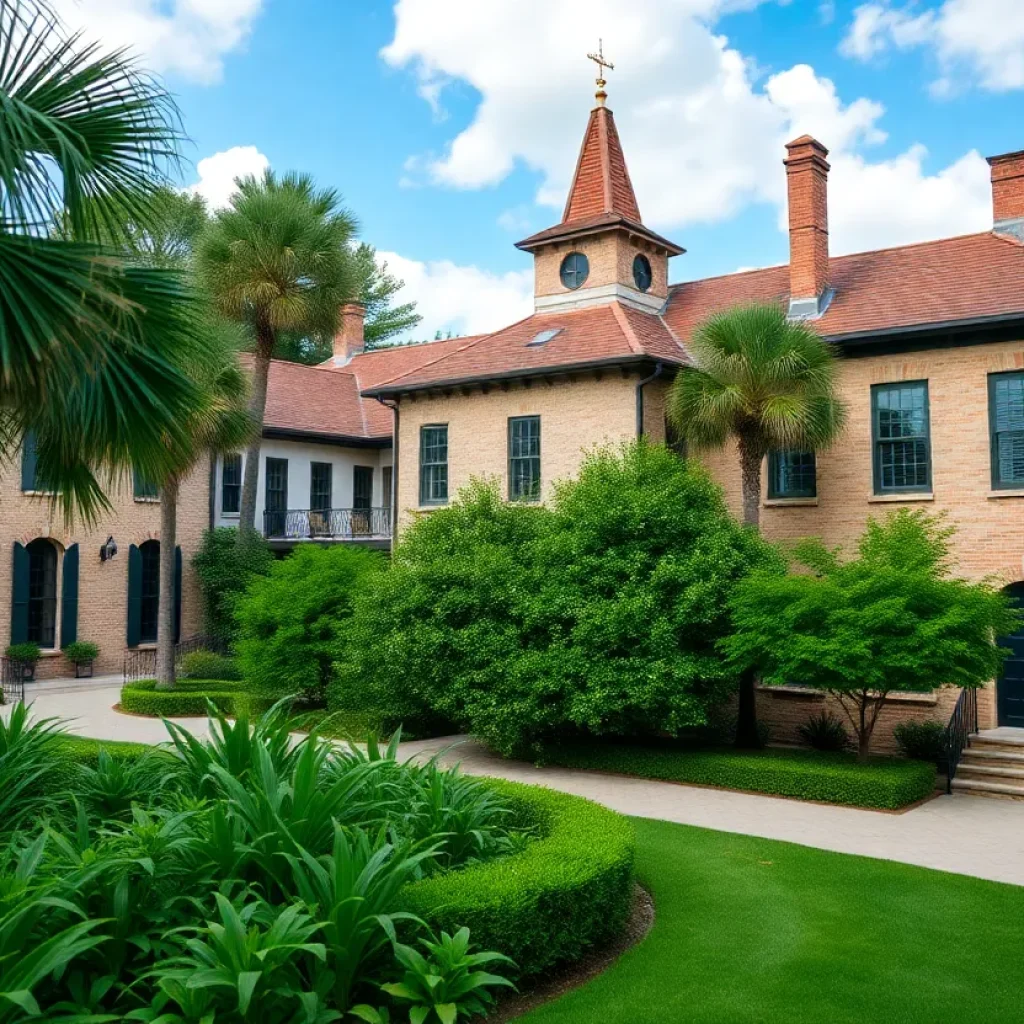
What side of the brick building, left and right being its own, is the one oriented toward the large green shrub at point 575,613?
front

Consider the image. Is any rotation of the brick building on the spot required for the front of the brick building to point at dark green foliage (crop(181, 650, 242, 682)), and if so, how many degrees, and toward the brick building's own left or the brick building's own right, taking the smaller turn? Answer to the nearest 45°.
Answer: approximately 45° to the brick building's own right

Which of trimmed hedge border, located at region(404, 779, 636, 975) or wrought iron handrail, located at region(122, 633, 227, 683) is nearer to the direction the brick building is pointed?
the trimmed hedge border

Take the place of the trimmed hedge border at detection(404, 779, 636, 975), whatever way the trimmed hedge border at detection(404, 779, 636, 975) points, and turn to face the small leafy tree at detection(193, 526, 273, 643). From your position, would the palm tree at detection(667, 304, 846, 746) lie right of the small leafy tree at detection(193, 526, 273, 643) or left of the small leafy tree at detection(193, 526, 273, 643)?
right

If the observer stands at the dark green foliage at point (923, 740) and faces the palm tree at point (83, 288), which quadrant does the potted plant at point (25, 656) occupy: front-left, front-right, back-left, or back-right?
front-right

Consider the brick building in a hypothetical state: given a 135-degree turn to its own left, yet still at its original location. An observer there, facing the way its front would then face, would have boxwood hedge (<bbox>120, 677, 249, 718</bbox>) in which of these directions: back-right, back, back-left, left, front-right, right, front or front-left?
back

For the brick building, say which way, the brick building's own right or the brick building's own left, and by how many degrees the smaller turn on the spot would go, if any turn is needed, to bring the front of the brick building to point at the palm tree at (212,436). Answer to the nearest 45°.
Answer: approximately 45° to the brick building's own right

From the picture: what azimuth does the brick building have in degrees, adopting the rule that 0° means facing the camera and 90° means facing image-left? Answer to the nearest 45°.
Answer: approximately 45°

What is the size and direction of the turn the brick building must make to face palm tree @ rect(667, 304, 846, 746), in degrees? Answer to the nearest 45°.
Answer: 0° — it already faces it

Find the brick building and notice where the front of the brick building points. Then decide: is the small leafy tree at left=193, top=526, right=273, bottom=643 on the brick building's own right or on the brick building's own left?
on the brick building's own right
